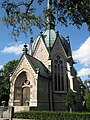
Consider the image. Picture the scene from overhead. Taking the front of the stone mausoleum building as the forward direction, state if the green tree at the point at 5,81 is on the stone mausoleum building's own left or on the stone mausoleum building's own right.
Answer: on the stone mausoleum building's own right

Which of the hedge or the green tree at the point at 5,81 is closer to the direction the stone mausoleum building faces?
the hedge

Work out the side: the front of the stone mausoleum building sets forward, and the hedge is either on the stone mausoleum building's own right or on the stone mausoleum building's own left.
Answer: on the stone mausoleum building's own left

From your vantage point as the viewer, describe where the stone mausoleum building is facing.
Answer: facing the viewer and to the left of the viewer
